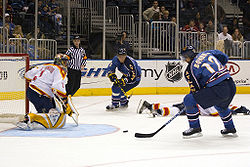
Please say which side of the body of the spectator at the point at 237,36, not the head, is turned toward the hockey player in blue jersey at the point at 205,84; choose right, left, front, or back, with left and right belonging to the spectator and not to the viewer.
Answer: front

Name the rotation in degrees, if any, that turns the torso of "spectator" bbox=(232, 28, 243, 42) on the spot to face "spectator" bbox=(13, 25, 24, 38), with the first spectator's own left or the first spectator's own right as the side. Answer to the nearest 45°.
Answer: approximately 45° to the first spectator's own right

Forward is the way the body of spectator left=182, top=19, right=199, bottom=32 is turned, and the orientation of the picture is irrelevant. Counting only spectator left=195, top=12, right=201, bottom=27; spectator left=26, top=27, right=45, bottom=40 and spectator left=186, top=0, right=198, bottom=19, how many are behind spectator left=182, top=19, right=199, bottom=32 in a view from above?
2

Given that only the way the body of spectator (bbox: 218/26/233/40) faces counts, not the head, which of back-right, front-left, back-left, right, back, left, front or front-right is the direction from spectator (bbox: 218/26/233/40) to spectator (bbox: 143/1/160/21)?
right

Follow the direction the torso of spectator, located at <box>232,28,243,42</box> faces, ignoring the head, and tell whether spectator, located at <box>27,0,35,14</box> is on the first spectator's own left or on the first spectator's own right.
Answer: on the first spectator's own right

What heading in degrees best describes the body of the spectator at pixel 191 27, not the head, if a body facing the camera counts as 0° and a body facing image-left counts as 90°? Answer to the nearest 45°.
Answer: approximately 0°

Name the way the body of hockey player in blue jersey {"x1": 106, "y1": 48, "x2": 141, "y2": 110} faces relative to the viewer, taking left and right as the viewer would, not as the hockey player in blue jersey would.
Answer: facing the viewer and to the left of the viewer

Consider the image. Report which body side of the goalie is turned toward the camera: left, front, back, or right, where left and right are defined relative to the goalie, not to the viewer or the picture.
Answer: right

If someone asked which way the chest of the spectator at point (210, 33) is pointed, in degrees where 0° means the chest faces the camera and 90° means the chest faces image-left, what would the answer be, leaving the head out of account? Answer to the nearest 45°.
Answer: approximately 0°

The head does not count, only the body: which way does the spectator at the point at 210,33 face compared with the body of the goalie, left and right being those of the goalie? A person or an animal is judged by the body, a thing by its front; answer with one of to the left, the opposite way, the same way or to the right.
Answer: to the right

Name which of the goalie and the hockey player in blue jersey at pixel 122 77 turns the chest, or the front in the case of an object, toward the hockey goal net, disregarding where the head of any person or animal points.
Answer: the hockey player in blue jersey
